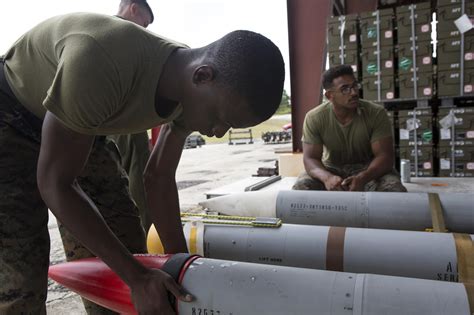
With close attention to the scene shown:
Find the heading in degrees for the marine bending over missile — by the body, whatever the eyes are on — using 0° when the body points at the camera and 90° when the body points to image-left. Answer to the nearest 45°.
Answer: approximately 270°

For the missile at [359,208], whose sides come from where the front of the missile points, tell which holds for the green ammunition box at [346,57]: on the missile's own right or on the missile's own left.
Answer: on the missile's own right

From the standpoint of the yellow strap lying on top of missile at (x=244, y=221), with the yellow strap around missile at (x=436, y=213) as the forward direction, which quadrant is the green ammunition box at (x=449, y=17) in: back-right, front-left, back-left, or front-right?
front-left

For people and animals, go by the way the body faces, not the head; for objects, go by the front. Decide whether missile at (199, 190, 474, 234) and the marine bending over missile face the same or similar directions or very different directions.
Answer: very different directions

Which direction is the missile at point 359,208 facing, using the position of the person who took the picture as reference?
facing to the left of the viewer

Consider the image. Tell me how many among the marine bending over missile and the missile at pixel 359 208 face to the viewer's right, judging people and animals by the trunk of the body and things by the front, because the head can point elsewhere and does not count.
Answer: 1
